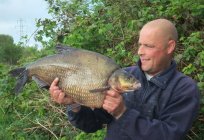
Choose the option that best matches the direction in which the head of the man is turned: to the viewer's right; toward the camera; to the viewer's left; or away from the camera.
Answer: to the viewer's left

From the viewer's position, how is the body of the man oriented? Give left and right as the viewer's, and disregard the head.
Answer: facing the viewer and to the left of the viewer
